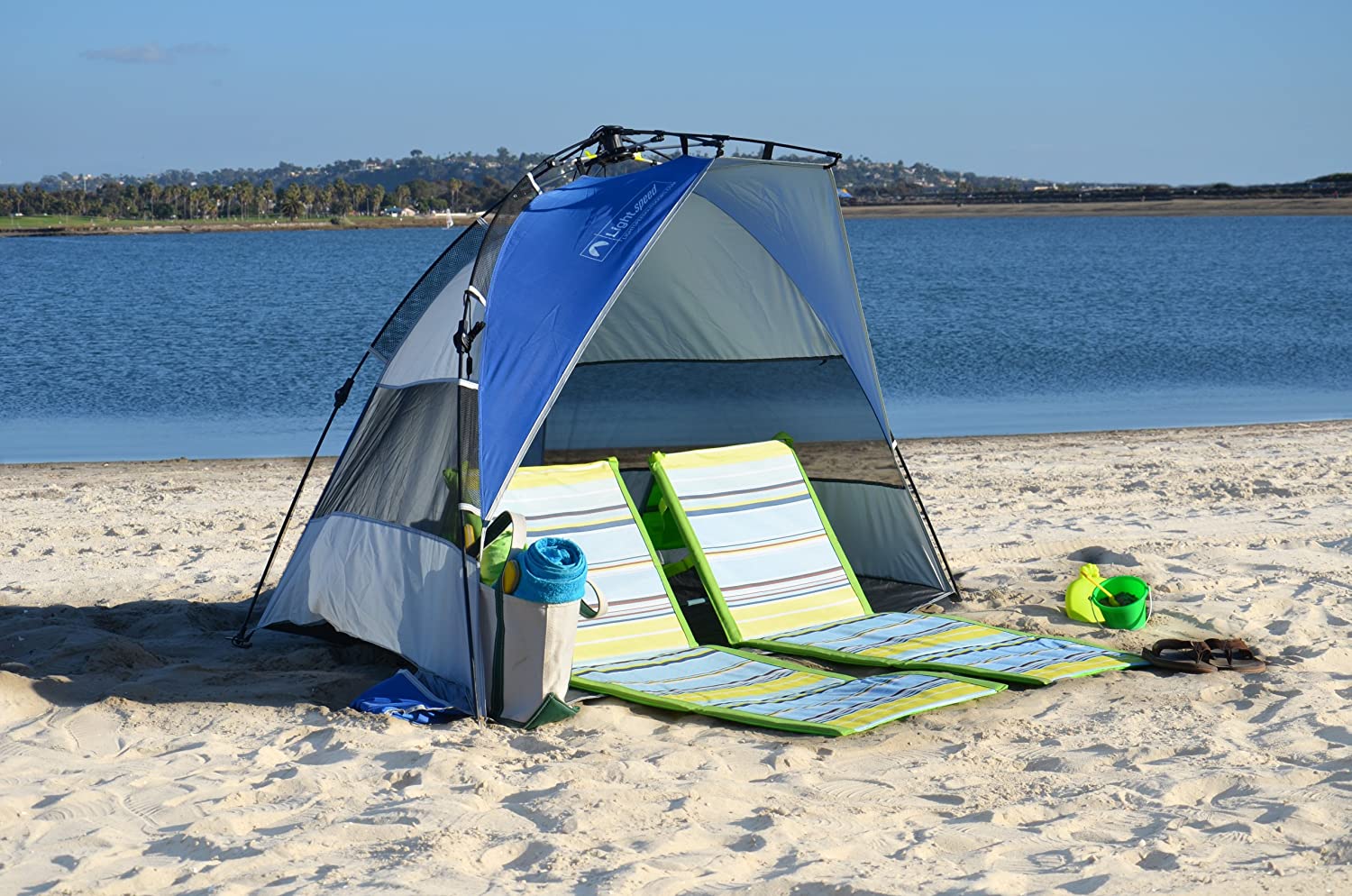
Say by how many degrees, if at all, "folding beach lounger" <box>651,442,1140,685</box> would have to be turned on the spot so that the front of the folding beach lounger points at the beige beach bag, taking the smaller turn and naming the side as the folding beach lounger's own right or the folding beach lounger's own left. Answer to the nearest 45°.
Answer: approximately 90° to the folding beach lounger's own right

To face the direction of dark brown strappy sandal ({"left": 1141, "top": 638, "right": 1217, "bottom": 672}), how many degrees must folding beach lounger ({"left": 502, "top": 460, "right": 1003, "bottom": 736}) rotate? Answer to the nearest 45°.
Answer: approximately 45° to its left

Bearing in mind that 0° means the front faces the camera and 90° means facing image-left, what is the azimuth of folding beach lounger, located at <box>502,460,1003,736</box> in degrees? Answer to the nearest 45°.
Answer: approximately 315°

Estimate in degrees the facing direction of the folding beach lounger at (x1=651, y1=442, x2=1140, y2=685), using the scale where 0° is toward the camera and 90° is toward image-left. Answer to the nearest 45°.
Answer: approximately 315°

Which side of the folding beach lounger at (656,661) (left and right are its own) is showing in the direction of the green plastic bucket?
left

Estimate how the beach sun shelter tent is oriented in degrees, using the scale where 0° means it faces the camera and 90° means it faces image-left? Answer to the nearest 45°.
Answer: approximately 315°

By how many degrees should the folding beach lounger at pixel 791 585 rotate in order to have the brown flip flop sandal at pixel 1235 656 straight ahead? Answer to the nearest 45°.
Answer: approximately 45° to its left

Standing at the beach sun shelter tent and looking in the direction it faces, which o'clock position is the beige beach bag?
The beige beach bag is roughly at 2 o'clock from the beach sun shelter tent.
